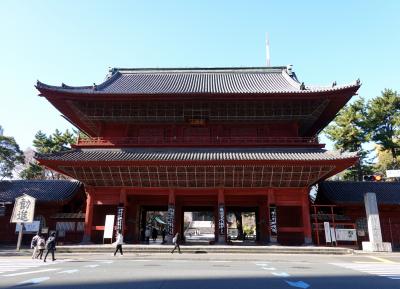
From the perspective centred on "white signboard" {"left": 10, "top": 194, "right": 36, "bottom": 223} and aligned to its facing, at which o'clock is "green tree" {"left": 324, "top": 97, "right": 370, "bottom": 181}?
The green tree is roughly at 9 o'clock from the white signboard.

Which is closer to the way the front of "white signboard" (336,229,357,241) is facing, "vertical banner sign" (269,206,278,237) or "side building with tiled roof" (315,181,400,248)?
the vertical banner sign

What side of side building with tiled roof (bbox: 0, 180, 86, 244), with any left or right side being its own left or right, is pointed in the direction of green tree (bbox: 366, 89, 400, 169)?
left

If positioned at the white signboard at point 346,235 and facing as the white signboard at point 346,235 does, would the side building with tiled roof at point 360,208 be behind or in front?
behind

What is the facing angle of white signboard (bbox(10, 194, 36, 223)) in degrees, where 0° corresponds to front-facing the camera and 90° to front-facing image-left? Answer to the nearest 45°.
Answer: approximately 0°

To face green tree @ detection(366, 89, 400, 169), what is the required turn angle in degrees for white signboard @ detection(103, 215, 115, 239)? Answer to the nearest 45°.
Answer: approximately 90° to its left

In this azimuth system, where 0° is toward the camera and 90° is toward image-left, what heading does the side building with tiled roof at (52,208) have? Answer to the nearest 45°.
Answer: approximately 0°
